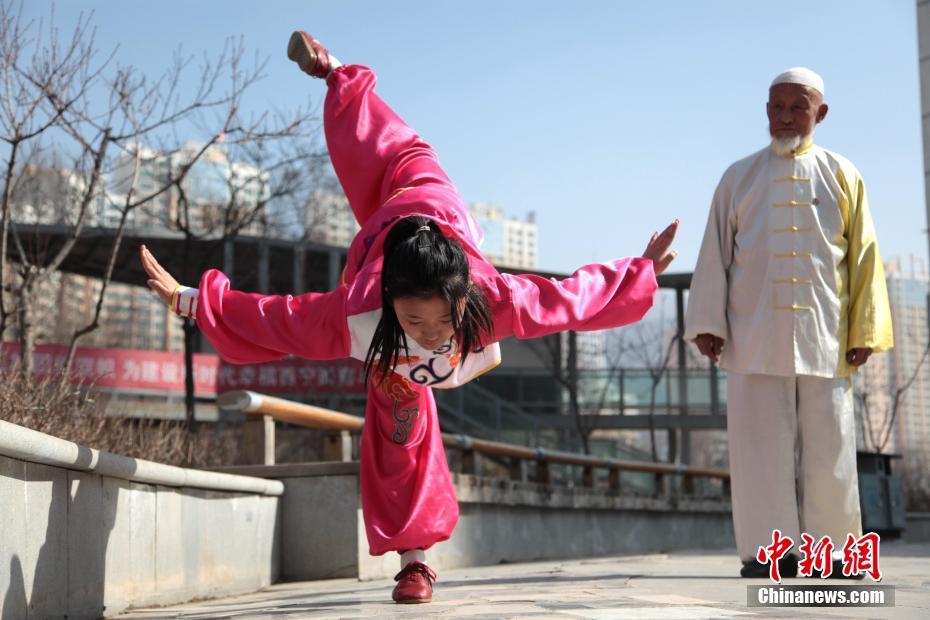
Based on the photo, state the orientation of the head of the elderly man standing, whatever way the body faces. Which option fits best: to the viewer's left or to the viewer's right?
to the viewer's left

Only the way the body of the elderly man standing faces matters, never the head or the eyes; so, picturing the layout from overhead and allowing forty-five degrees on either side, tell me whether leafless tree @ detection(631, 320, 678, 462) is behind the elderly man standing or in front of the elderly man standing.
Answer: behind

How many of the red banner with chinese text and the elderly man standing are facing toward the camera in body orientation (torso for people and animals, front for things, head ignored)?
2

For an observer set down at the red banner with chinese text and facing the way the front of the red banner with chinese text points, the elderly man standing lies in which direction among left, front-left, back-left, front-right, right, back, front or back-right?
front

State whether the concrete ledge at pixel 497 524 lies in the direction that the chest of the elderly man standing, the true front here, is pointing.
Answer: no

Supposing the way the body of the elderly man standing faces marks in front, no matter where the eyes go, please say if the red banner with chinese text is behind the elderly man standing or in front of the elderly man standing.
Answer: behind

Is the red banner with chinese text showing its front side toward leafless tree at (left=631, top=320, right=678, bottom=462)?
no

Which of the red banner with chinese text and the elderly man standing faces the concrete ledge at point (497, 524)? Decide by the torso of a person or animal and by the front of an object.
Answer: the red banner with chinese text

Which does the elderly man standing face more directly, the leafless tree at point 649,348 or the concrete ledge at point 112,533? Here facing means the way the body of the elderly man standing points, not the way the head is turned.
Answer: the concrete ledge

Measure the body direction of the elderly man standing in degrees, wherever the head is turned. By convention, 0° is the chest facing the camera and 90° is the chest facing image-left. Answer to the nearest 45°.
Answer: approximately 0°

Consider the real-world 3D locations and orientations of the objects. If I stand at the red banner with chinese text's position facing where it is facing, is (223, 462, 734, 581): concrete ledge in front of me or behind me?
in front

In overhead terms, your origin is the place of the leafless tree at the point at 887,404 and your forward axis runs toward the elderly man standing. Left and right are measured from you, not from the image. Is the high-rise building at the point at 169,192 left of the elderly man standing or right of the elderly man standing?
right

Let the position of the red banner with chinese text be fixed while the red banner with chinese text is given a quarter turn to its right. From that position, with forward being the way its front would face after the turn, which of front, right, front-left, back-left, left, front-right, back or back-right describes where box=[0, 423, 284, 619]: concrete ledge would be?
left

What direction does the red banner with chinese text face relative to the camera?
toward the camera

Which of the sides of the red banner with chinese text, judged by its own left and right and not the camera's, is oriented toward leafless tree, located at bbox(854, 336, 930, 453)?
left

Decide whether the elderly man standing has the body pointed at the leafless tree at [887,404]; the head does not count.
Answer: no

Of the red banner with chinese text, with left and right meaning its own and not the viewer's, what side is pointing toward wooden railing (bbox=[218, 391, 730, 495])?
front
